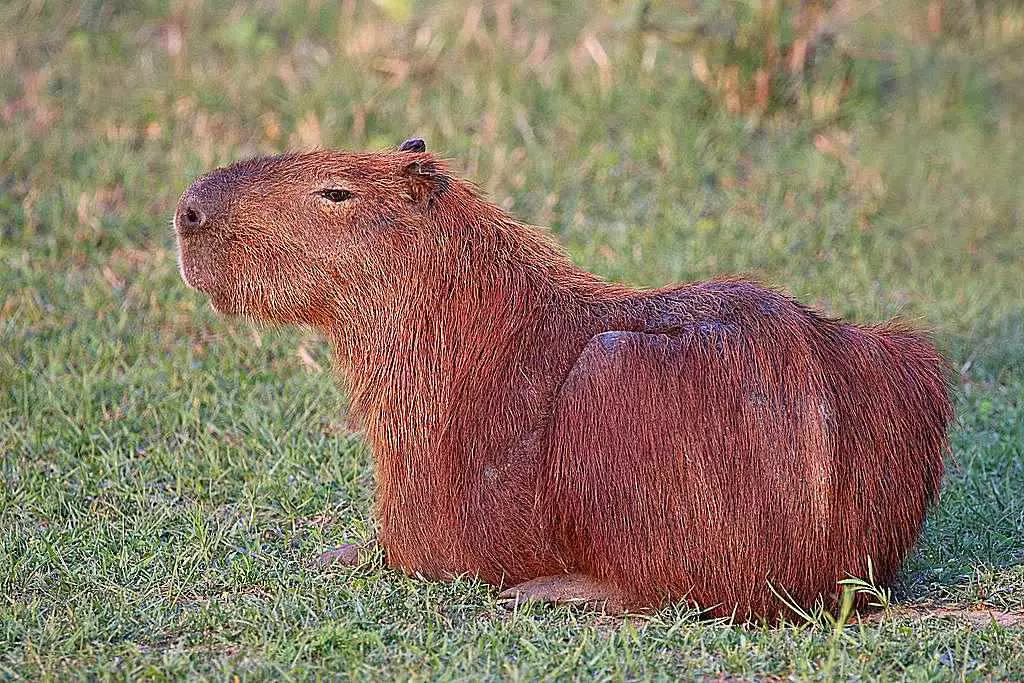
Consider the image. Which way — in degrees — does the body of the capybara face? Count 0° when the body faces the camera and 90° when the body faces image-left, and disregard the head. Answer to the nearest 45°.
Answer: approximately 90°
